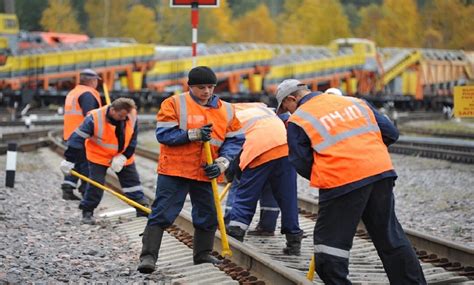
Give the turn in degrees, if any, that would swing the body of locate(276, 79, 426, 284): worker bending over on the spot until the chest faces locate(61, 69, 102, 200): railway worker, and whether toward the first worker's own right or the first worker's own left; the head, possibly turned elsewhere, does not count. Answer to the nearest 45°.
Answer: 0° — they already face them

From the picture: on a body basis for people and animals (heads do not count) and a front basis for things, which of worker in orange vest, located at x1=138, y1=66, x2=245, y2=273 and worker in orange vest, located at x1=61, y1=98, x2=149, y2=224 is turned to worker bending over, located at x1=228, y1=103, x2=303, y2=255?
worker in orange vest, located at x1=61, y1=98, x2=149, y2=224

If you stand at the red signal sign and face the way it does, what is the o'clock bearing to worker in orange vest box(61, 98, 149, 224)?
The worker in orange vest is roughly at 1 o'clock from the red signal sign.

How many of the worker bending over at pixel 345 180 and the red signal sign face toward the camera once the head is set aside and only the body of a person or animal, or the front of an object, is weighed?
1

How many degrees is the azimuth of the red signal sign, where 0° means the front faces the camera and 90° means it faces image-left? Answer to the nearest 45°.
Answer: approximately 0°

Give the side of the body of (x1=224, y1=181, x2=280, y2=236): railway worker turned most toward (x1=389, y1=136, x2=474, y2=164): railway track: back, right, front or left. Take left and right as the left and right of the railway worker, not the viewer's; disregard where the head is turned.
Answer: right

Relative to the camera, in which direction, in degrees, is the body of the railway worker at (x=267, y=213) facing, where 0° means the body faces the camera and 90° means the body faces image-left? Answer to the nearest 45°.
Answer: approximately 90°
